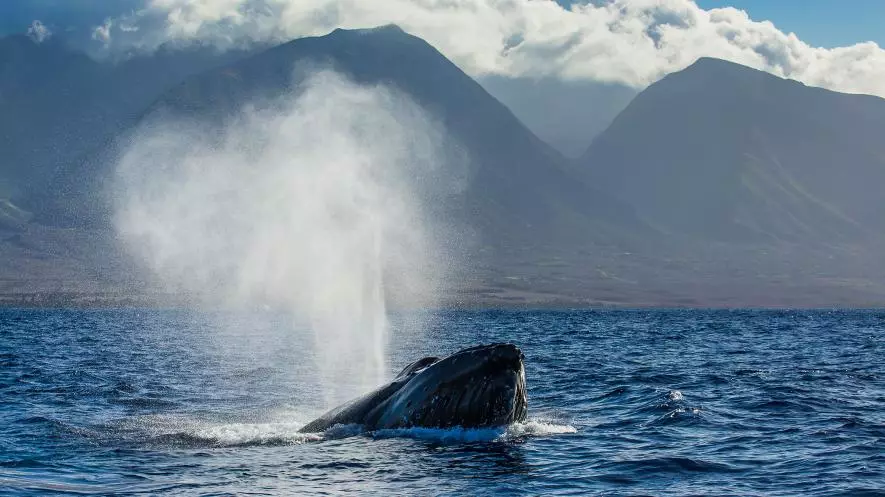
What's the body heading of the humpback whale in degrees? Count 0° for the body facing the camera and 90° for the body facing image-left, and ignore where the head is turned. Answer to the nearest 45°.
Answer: approximately 270°
